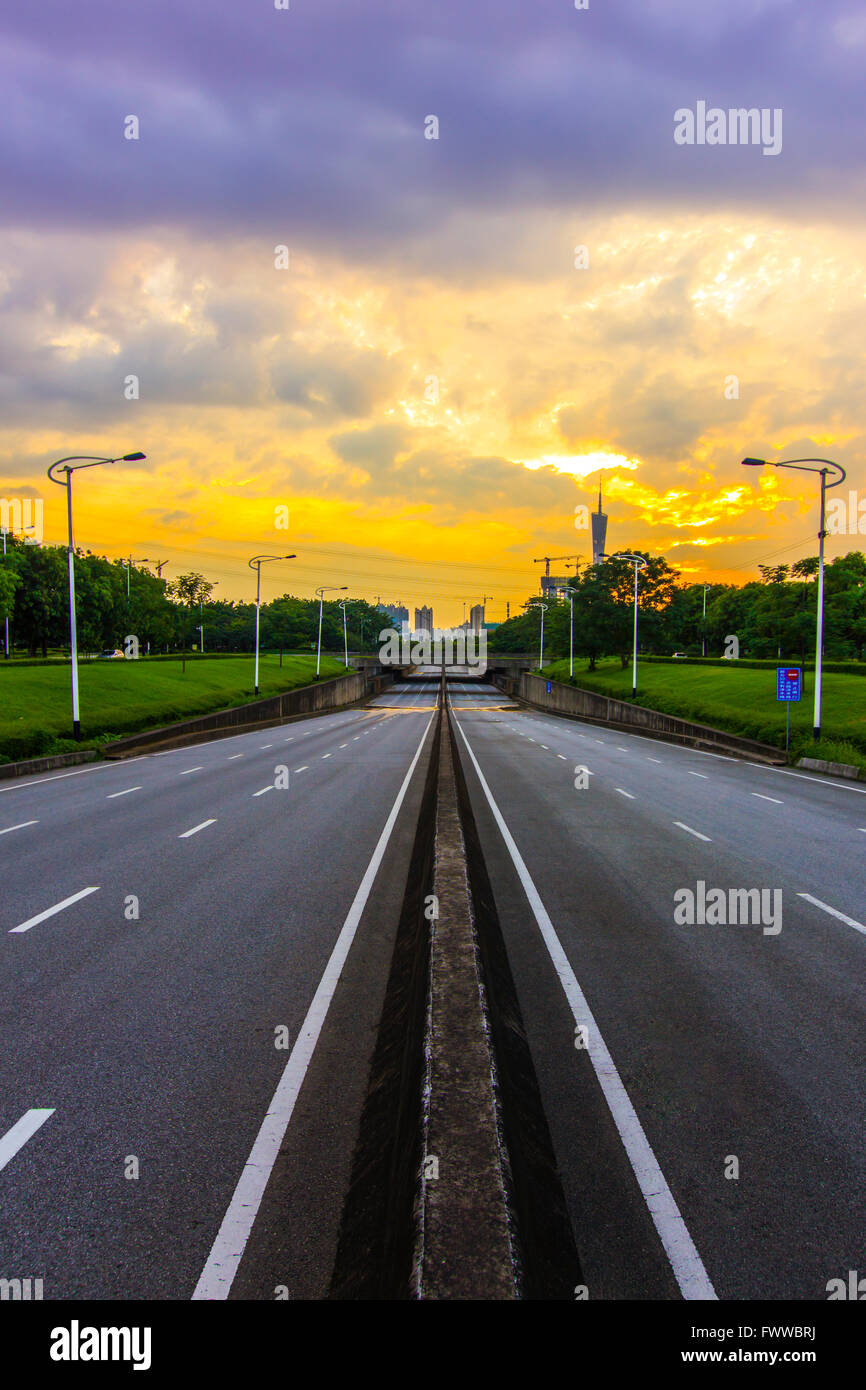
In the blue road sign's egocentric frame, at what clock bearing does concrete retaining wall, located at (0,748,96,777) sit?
The concrete retaining wall is roughly at 2 o'clock from the blue road sign.

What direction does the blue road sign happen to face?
toward the camera
